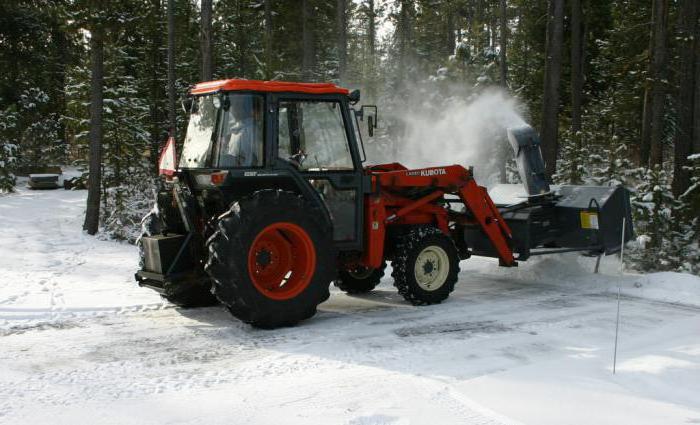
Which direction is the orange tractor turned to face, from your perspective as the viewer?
facing away from the viewer and to the right of the viewer

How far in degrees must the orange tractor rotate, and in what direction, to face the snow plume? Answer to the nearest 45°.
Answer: approximately 45° to its left
